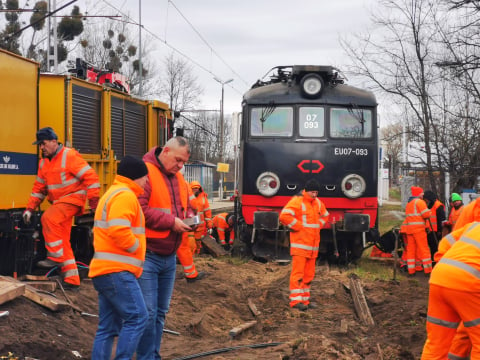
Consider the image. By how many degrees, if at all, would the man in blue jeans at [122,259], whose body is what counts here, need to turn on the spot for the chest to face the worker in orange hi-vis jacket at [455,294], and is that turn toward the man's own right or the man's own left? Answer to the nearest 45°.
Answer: approximately 45° to the man's own right

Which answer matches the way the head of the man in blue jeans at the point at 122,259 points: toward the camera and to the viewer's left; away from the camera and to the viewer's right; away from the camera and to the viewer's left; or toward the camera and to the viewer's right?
away from the camera and to the viewer's right

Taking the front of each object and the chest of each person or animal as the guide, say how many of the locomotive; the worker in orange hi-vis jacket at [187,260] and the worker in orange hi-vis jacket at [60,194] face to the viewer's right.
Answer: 1

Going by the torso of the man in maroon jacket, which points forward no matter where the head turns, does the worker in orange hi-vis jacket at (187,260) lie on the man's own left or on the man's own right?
on the man's own left

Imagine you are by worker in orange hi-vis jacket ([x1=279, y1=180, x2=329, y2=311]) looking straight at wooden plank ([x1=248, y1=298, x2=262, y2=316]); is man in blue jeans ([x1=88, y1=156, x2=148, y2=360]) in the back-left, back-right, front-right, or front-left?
front-left

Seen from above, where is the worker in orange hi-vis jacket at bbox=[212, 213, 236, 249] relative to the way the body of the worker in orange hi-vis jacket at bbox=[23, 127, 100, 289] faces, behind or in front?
behind

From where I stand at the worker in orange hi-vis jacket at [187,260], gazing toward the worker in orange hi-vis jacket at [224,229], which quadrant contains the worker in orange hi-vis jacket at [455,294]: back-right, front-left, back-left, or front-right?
back-right

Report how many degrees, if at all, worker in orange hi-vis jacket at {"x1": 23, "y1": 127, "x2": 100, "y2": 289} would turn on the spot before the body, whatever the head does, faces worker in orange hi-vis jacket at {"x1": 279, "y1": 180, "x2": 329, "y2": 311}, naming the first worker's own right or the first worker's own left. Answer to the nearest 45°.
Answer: approximately 135° to the first worker's own left

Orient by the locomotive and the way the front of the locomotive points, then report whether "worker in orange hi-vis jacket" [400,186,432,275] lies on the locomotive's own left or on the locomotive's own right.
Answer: on the locomotive's own left
